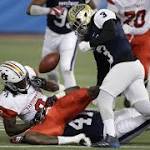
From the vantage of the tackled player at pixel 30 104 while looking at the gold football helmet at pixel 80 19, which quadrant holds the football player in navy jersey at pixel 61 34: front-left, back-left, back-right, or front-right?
front-left

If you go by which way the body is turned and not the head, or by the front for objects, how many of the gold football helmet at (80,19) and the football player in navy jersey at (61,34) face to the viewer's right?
0

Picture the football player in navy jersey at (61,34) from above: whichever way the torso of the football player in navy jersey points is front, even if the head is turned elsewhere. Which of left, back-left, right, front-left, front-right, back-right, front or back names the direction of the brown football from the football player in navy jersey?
front

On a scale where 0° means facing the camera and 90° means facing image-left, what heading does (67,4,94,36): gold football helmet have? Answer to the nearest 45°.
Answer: approximately 45°
